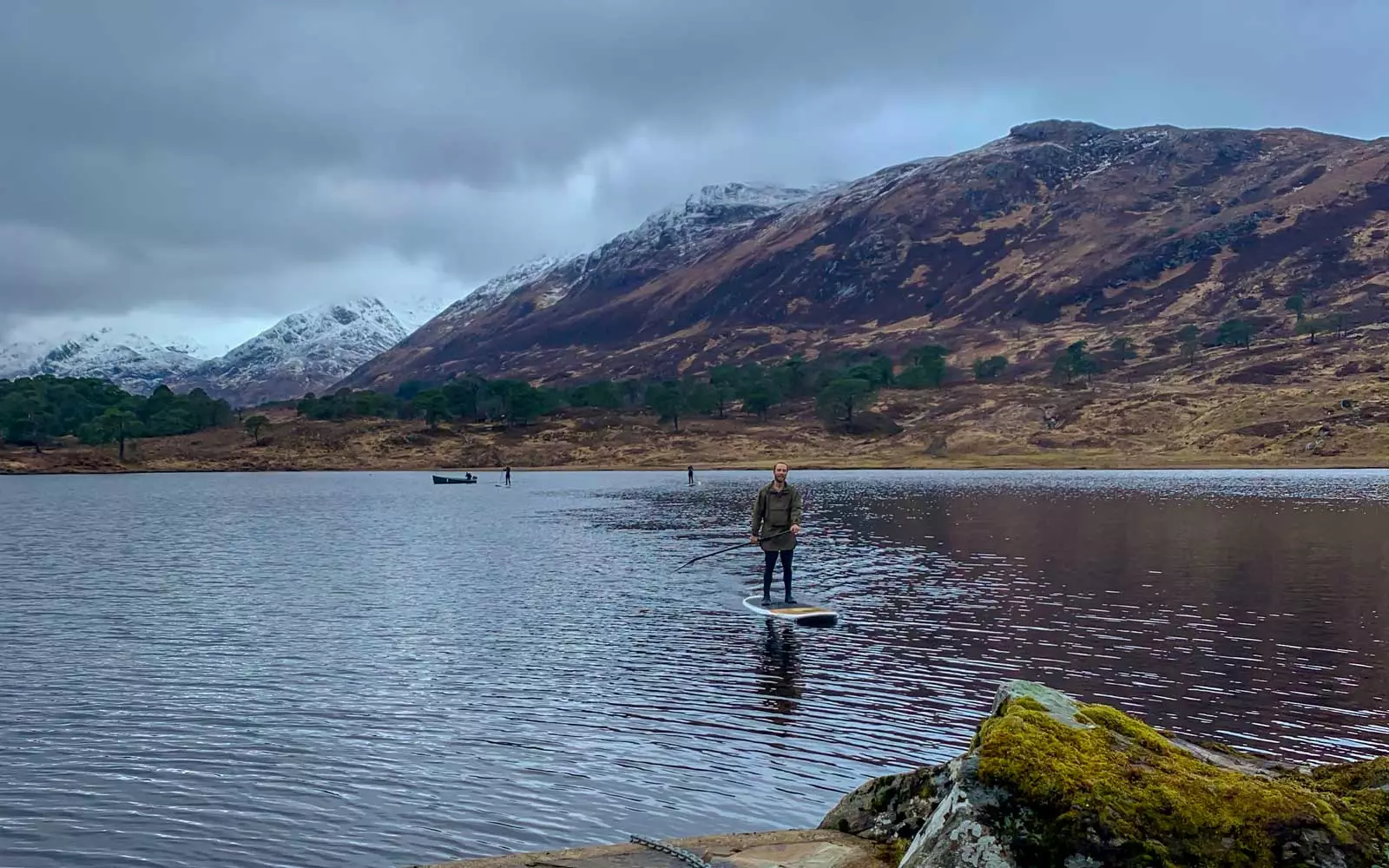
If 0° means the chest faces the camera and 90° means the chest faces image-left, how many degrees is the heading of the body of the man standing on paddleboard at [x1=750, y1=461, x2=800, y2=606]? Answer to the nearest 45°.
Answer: approximately 0°

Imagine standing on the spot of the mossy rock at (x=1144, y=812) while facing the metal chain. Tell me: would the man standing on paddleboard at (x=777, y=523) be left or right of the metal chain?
right

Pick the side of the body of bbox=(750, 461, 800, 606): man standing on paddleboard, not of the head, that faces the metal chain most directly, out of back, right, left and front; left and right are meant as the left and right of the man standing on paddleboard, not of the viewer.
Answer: front

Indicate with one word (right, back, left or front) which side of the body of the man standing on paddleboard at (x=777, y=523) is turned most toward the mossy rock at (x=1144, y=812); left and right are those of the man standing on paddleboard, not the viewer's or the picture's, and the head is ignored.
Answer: front
